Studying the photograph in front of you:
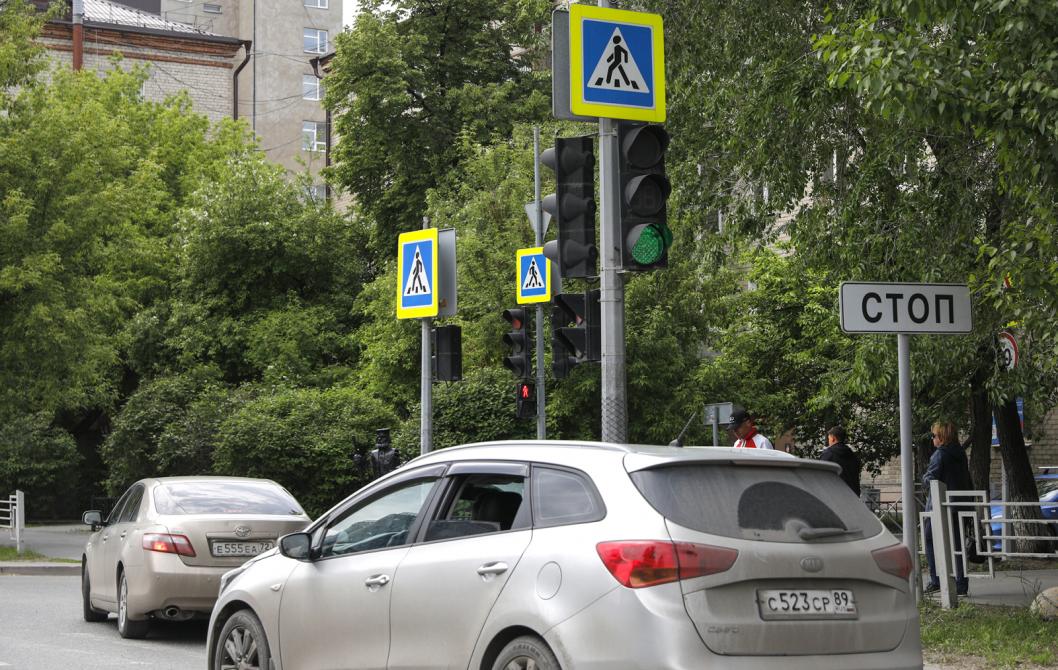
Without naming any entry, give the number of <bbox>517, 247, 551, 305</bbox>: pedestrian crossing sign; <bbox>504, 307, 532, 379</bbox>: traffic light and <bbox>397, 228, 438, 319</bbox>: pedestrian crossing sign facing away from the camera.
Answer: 0

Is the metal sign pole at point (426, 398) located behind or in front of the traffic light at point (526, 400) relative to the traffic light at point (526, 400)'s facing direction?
in front

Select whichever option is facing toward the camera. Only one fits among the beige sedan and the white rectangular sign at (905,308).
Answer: the white rectangular sign

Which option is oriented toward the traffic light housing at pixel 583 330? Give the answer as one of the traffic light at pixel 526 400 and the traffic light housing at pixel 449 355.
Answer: the traffic light

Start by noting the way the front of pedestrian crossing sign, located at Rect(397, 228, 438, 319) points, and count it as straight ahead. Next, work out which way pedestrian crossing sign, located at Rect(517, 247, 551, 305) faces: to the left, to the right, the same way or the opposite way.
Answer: the same way

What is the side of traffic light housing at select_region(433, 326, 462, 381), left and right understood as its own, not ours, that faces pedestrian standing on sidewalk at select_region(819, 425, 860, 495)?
right

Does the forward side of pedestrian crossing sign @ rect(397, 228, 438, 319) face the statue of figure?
no

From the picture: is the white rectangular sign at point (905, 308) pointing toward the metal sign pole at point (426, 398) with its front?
no

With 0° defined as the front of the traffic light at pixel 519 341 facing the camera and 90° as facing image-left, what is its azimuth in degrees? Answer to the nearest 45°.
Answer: approximately 45°

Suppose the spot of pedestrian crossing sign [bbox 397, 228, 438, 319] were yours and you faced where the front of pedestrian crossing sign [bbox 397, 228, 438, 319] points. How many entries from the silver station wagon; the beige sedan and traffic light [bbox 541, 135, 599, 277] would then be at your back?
0

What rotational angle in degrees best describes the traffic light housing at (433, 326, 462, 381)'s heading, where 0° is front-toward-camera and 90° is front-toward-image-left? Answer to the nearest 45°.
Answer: approximately 180°

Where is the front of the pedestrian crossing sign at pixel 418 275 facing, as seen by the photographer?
facing the viewer and to the left of the viewer

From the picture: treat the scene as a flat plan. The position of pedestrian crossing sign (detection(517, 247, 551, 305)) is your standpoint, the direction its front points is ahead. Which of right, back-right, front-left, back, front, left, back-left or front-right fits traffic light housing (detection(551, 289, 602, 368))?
front-left

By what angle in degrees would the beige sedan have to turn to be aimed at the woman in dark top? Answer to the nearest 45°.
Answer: approximately 135° to its right

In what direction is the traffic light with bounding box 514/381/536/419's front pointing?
toward the camera

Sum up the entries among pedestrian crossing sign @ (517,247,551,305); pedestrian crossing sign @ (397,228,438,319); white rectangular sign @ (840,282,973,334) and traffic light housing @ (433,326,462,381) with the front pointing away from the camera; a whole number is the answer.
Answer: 1

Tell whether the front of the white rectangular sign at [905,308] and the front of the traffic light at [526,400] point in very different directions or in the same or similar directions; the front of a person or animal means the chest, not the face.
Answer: same or similar directions

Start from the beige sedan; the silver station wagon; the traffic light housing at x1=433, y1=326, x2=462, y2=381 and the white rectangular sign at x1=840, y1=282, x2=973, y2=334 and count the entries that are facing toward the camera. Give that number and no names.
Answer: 1

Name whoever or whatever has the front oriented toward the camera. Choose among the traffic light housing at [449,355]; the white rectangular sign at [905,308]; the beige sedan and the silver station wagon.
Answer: the white rectangular sign

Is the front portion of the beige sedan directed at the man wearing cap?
no

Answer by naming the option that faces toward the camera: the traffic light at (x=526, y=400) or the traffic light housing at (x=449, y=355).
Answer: the traffic light
